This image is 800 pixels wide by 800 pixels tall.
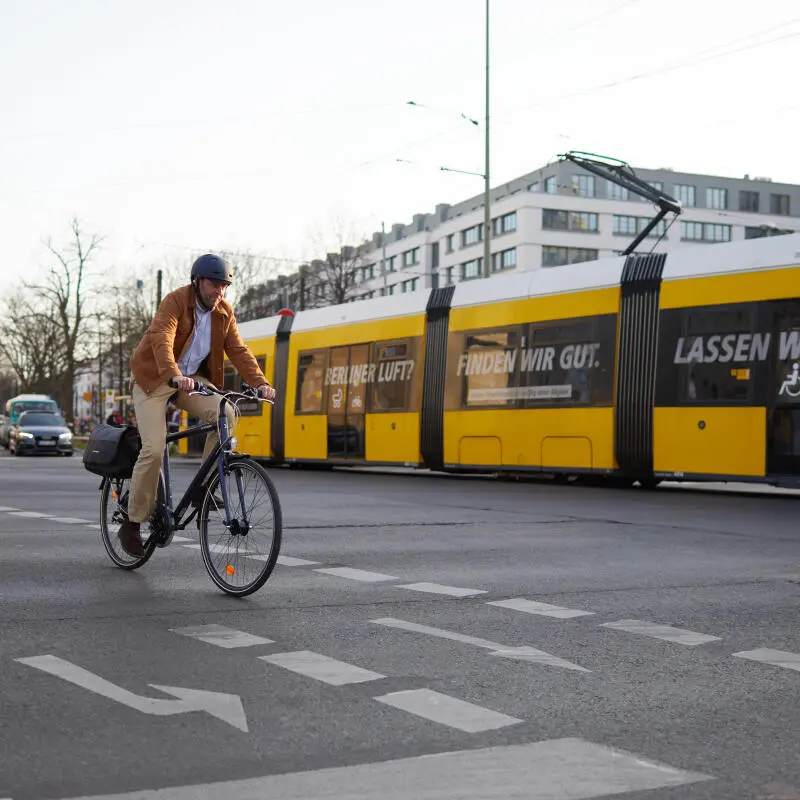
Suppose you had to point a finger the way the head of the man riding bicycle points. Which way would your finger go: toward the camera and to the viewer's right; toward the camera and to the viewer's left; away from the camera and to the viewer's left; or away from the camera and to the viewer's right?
toward the camera and to the viewer's right

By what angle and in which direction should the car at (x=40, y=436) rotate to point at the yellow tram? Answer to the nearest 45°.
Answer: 0° — it already faces it

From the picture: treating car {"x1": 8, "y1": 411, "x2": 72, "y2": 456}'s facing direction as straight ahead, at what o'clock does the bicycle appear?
The bicycle is roughly at 12 o'clock from the car.

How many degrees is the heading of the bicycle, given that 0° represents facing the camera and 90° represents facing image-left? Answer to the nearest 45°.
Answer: approximately 315°

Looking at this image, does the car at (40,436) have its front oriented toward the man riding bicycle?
yes

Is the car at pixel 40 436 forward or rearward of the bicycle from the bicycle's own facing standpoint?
rearward

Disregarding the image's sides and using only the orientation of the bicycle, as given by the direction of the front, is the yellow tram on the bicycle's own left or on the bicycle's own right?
on the bicycle's own left

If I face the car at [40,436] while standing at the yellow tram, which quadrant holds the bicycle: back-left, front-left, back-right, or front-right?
back-left
